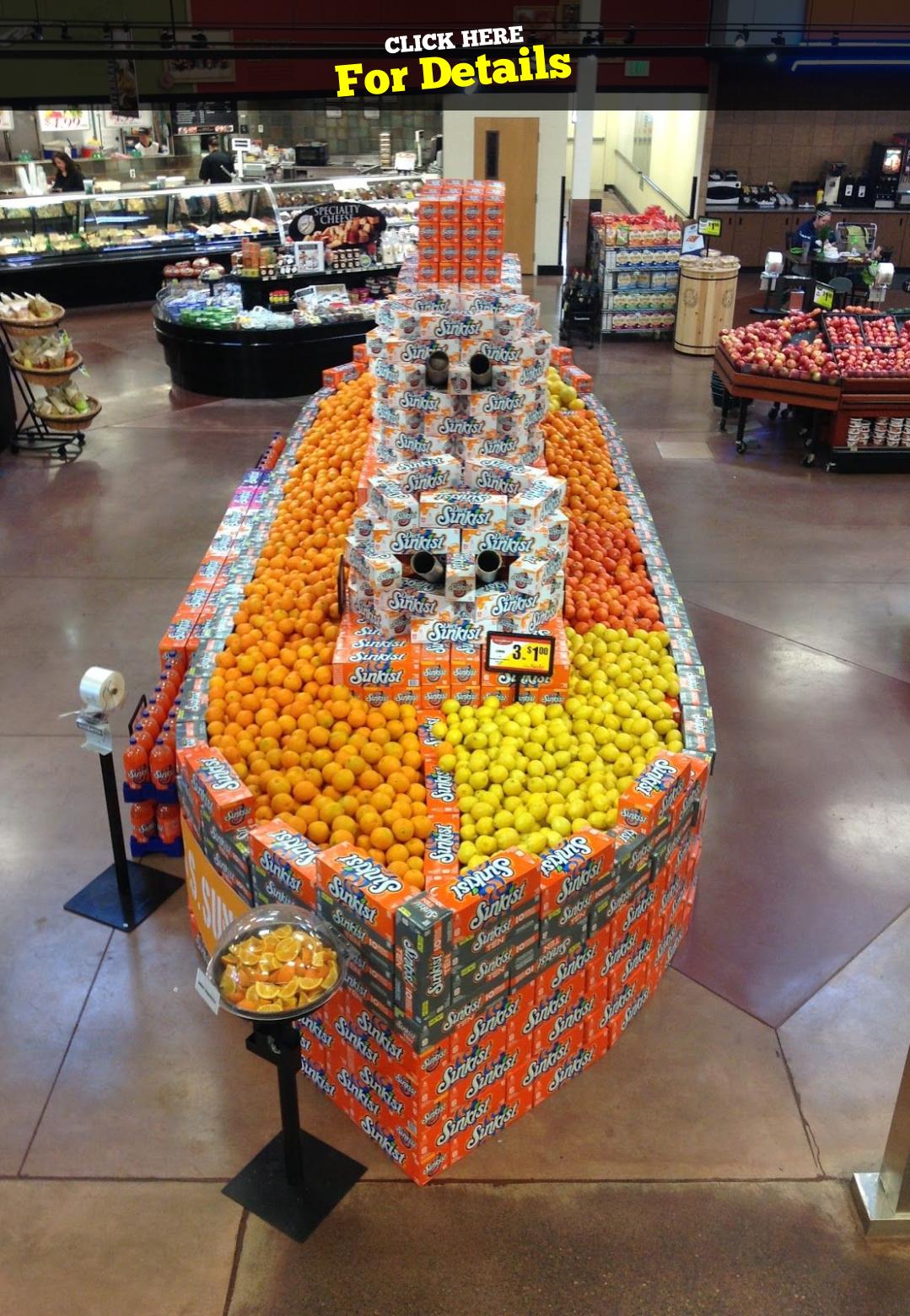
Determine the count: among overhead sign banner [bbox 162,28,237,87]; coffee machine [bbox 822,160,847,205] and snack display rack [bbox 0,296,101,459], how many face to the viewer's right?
1

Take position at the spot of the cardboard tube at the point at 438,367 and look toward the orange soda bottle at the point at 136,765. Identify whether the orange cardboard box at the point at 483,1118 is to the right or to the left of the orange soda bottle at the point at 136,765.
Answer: left

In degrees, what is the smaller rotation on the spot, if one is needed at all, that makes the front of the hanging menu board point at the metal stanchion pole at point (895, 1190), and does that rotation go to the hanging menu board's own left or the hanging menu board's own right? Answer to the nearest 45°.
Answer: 0° — it already faces it

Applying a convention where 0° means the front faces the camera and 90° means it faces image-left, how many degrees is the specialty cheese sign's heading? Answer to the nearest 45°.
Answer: approximately 0°

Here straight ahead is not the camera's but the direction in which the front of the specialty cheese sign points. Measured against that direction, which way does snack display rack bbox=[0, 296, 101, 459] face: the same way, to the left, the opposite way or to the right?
to the left

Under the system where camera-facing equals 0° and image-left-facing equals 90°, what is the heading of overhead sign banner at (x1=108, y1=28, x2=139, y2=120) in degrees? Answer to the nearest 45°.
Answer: approximately 0°

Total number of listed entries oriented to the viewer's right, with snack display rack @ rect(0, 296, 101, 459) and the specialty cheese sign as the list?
1

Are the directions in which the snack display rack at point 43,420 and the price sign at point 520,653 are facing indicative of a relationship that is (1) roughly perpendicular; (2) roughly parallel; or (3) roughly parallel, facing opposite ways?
roughly perpendicular

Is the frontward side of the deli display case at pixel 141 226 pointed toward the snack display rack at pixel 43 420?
yes

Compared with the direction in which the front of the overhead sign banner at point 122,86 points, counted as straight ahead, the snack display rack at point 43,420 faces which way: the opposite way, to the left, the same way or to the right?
to the left

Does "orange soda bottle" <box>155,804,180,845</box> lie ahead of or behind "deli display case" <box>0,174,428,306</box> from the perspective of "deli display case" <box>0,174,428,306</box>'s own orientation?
ahead

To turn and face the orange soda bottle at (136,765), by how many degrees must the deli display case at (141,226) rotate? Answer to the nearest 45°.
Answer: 0° — it already faces it

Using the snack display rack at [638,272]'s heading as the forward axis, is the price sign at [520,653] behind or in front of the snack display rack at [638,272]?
in front

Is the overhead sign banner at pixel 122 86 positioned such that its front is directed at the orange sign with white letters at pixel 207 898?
yes

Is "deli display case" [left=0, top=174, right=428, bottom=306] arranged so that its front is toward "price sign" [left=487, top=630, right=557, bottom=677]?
yes

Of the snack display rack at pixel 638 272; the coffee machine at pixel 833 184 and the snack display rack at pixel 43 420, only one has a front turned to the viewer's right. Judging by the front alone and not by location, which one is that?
the snack display rack at pixel 43 420
